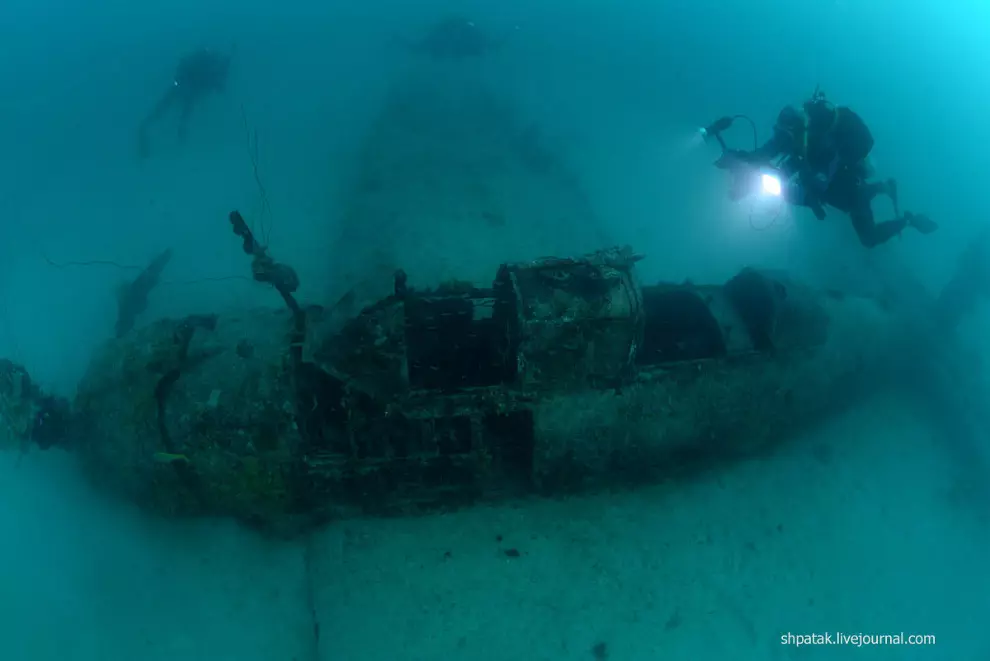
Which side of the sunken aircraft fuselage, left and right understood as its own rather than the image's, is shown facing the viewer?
left

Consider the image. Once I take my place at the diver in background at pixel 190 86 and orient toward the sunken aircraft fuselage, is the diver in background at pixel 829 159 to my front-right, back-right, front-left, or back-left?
front-left
